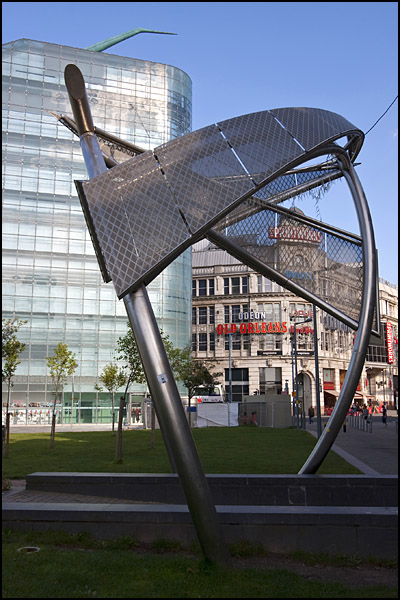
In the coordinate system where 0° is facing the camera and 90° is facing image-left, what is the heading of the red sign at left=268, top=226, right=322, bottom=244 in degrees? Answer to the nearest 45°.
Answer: approximately 0°

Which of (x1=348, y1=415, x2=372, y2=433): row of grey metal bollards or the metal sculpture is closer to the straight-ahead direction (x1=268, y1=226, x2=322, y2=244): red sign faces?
the metal sculpture

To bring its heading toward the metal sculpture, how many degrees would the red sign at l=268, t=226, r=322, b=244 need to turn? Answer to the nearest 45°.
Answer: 0° — it already faces it
